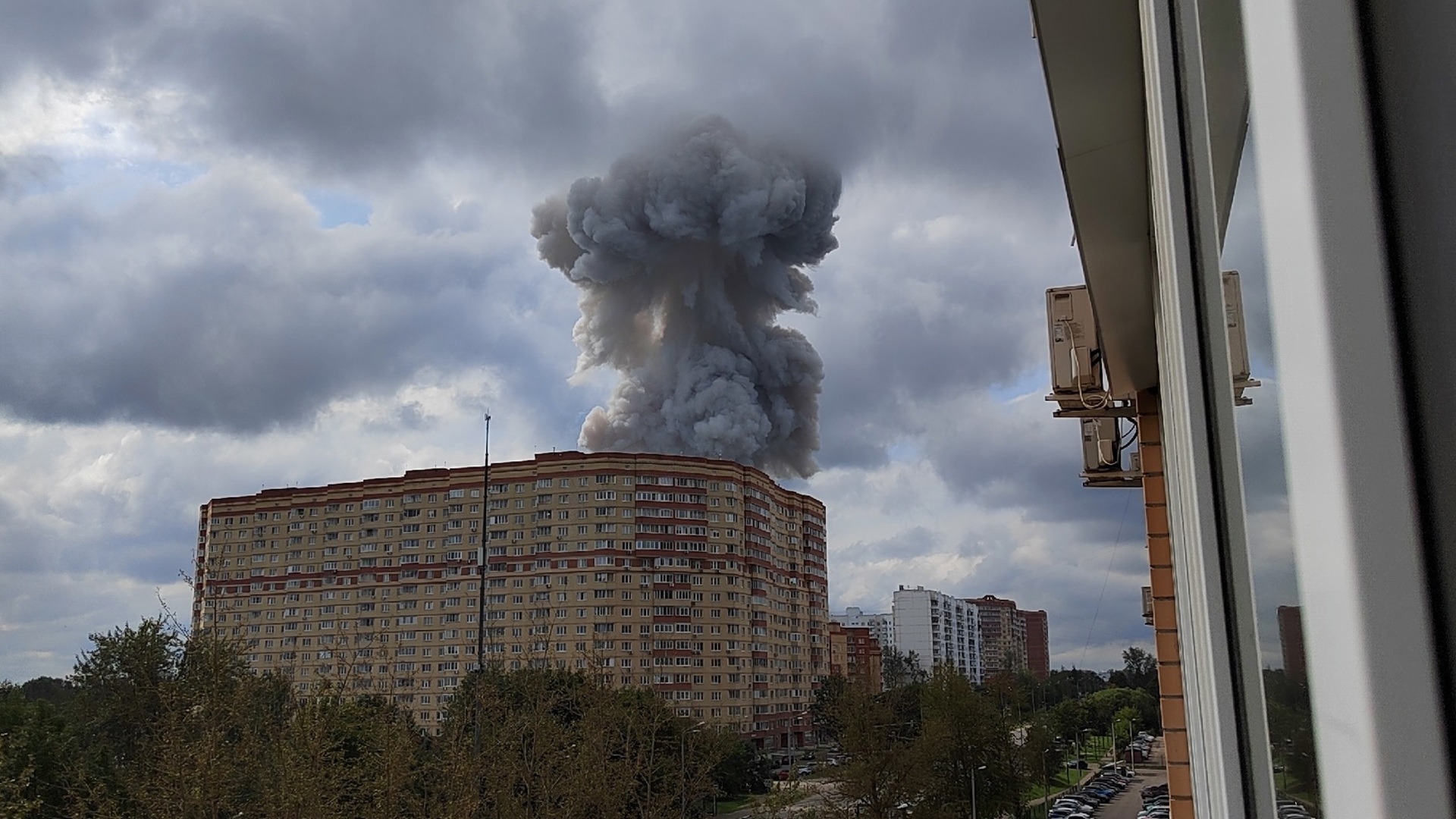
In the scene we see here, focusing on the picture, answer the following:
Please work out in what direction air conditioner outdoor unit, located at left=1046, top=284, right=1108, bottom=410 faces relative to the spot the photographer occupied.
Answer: facing to the left of the viewer

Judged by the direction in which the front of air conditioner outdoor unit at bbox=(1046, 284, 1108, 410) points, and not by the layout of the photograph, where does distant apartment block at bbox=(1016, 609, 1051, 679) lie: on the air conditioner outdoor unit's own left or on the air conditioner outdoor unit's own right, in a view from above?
on the air conditioner outdoor unit's own right

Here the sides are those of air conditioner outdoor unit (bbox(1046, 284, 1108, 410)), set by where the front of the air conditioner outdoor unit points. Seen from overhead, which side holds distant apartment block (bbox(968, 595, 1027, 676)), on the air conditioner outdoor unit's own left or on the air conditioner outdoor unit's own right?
on the air conditioner outdoor unit's own right

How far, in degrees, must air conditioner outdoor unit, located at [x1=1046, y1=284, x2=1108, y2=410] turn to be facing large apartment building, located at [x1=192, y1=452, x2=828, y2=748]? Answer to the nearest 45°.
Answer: approximately 45° to its right

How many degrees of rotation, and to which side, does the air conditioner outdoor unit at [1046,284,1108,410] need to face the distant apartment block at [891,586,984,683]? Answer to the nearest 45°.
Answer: approximately 90° to its right

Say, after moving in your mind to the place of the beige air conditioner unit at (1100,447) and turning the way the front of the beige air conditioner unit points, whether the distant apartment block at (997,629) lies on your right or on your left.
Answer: on your right

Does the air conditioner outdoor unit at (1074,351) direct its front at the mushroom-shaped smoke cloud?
no

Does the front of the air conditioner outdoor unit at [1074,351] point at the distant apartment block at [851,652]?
no

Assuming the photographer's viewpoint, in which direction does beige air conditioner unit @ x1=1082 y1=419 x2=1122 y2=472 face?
facing to the left of the viewer

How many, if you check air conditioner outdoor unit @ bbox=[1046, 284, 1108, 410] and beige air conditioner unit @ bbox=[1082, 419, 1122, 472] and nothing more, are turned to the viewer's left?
2

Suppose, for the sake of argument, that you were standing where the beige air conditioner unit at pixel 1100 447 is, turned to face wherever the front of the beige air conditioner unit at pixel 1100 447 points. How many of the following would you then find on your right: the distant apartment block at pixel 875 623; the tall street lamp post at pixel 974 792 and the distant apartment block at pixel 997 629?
3

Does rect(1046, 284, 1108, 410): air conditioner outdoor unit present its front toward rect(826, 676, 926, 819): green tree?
no

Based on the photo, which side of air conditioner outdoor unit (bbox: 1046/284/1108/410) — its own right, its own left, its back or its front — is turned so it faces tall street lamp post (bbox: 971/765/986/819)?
right

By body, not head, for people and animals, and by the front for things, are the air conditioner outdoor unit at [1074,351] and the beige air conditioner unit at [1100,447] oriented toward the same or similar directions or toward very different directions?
same or similar directions
